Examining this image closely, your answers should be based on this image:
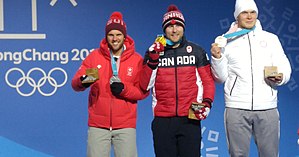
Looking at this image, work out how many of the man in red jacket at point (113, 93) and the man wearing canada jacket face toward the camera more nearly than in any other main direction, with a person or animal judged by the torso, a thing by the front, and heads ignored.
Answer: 2

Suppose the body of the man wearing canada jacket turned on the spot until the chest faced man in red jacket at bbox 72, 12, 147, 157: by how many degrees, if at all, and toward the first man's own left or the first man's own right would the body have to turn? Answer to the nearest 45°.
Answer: approximately 90° to the first man's own right

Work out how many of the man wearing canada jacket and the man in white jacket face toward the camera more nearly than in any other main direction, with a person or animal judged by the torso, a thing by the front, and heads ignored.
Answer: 2

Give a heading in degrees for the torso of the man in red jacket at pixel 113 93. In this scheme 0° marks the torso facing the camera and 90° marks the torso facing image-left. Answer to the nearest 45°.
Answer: approximately 0°

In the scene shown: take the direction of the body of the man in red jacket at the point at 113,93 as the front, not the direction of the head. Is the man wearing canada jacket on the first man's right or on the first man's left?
on the first man's left

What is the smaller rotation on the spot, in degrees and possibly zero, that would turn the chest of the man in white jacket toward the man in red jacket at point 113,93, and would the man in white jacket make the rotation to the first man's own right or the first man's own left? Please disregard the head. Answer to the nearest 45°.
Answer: approximately 90° to the first man's own right

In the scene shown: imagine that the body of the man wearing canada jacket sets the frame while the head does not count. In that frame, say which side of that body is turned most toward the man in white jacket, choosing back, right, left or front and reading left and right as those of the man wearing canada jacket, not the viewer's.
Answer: left
